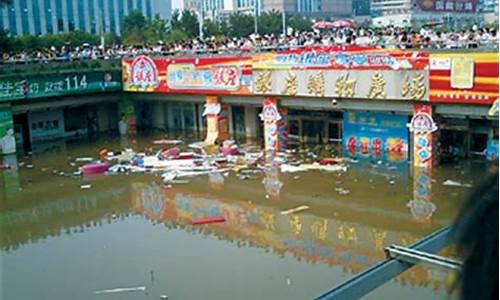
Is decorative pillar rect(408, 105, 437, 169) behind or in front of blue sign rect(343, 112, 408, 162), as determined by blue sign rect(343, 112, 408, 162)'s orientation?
in front

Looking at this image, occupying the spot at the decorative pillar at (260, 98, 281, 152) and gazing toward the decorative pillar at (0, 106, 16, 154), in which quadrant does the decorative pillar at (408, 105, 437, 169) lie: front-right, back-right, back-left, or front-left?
back-left

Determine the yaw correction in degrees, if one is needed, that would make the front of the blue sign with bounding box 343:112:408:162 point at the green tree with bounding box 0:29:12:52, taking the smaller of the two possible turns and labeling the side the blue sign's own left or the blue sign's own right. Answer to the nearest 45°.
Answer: approximately 135° to the blue sign's own right

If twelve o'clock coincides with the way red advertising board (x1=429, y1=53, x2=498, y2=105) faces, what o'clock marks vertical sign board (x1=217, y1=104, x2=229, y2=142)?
The vertical sign board is roughly at 4 o'clock from the red advertising board.

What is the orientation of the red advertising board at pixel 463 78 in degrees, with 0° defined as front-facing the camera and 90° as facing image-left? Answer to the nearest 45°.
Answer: approximately 0°

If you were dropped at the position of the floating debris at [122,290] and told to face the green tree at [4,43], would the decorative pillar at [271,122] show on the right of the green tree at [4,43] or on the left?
right

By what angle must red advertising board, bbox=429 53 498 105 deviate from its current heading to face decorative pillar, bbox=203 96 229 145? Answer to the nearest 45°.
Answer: approximately 135° to its right

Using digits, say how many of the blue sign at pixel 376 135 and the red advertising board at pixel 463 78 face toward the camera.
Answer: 2

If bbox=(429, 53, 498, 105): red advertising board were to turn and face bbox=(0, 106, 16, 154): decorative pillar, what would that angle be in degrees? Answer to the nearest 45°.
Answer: approximately 90° to its right

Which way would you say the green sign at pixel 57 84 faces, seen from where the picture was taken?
facing the viewer and to the right of the viewer
